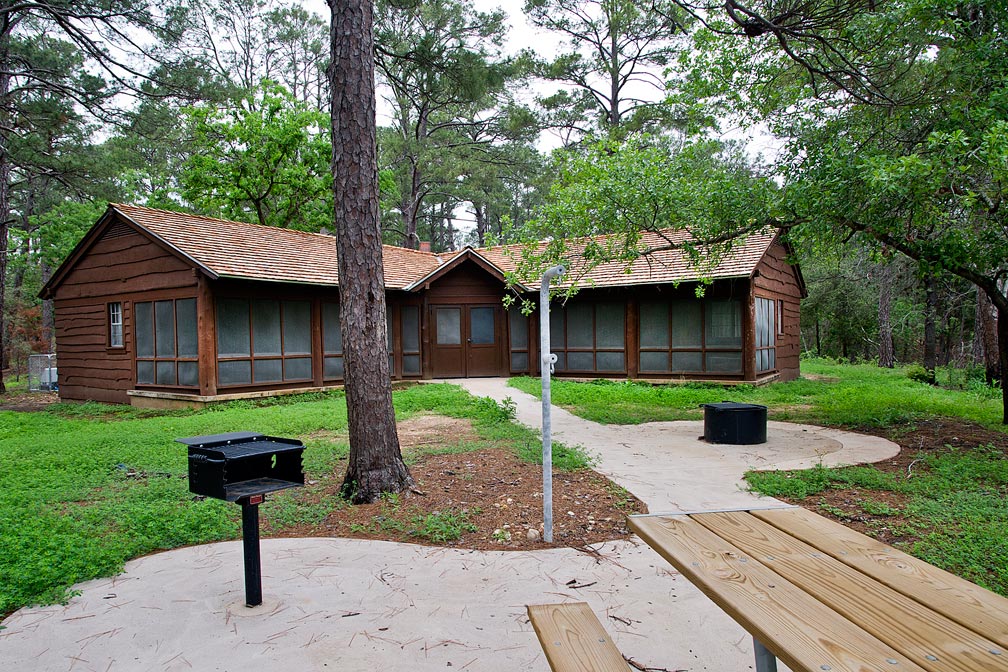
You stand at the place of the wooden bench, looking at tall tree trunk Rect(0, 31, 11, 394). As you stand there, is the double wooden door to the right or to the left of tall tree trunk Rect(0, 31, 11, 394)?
right

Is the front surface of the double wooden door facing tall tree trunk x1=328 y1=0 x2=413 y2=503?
yes

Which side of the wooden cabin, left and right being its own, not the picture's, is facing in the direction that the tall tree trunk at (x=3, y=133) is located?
right

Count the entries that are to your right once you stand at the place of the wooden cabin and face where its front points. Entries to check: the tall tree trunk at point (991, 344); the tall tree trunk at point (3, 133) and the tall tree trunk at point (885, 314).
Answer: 1

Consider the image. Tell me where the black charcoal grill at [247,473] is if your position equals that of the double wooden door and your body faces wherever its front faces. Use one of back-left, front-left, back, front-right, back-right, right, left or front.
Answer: front

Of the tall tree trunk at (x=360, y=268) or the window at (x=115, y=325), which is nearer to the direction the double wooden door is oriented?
the tall tree trunk

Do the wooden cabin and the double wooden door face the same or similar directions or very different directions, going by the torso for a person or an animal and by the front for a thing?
same or similar directions

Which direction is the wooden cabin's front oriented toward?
toward the camera

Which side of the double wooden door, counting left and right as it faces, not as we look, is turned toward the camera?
front

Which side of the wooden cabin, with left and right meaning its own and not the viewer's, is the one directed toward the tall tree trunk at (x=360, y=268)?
front

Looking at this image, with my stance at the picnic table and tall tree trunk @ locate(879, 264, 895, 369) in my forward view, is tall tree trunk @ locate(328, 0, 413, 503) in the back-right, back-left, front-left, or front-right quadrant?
front-left

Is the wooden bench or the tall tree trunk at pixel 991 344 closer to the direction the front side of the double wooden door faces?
the wooden bench

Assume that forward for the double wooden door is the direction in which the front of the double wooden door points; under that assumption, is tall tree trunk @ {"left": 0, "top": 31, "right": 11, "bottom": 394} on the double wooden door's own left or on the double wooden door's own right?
on the double wooden door's own right

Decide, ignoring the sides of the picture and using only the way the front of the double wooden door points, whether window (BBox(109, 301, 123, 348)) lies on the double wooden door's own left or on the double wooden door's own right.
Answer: on the double wooden door's own right

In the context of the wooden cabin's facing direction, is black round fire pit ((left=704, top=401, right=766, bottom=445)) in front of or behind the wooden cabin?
in front

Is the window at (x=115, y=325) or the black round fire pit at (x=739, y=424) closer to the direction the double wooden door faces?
the black round fire pit

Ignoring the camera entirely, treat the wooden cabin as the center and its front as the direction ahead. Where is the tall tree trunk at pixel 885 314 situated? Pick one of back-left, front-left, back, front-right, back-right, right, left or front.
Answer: left
